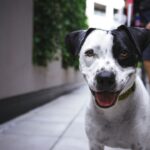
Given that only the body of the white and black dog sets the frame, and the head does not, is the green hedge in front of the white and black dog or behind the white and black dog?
behind

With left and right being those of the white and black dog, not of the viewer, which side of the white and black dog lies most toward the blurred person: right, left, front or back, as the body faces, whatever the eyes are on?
back

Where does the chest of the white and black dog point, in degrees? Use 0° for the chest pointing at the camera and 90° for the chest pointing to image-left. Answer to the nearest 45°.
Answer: approximately 0°
